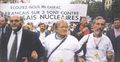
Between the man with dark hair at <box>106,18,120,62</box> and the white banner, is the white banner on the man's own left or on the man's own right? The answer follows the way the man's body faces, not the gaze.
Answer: on the man's own right

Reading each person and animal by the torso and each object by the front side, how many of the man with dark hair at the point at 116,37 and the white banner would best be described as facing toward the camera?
2

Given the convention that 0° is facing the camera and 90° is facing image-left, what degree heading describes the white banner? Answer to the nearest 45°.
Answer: approximately 0°

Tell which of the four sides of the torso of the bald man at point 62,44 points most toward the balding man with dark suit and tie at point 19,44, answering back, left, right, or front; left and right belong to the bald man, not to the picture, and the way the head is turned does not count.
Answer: right

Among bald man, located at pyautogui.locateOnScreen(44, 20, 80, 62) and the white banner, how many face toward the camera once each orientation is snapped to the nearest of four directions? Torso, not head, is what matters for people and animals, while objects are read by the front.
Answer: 2

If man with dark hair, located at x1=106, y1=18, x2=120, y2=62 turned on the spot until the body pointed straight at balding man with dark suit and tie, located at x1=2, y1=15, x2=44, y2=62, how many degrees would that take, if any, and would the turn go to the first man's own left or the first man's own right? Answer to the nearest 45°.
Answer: approximately 90° to the first man's own right
